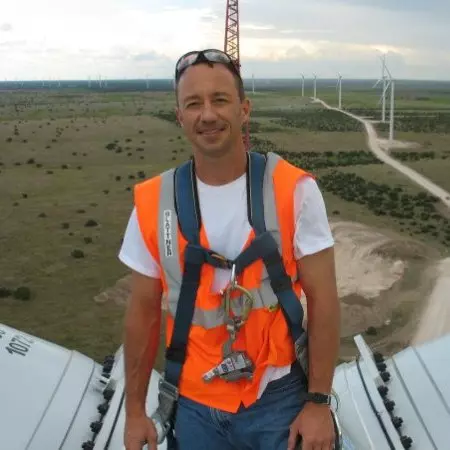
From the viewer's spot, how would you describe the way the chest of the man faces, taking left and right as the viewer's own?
facing the viewer

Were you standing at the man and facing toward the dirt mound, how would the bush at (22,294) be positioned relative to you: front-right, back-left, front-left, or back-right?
front-left

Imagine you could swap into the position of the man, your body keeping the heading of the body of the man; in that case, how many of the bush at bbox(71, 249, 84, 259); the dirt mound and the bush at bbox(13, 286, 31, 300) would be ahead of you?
0

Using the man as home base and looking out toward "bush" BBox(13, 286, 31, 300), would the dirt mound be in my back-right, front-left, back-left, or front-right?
front-right

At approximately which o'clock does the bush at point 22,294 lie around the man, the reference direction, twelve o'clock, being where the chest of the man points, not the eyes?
The bush is roughly at 5 o'clock from the man.

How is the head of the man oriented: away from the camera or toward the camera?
toward the camera

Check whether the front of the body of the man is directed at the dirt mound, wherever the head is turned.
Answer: no

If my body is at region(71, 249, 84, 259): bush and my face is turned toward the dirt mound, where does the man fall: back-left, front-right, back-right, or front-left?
front-right

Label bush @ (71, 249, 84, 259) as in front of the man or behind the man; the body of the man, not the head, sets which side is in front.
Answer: behind
